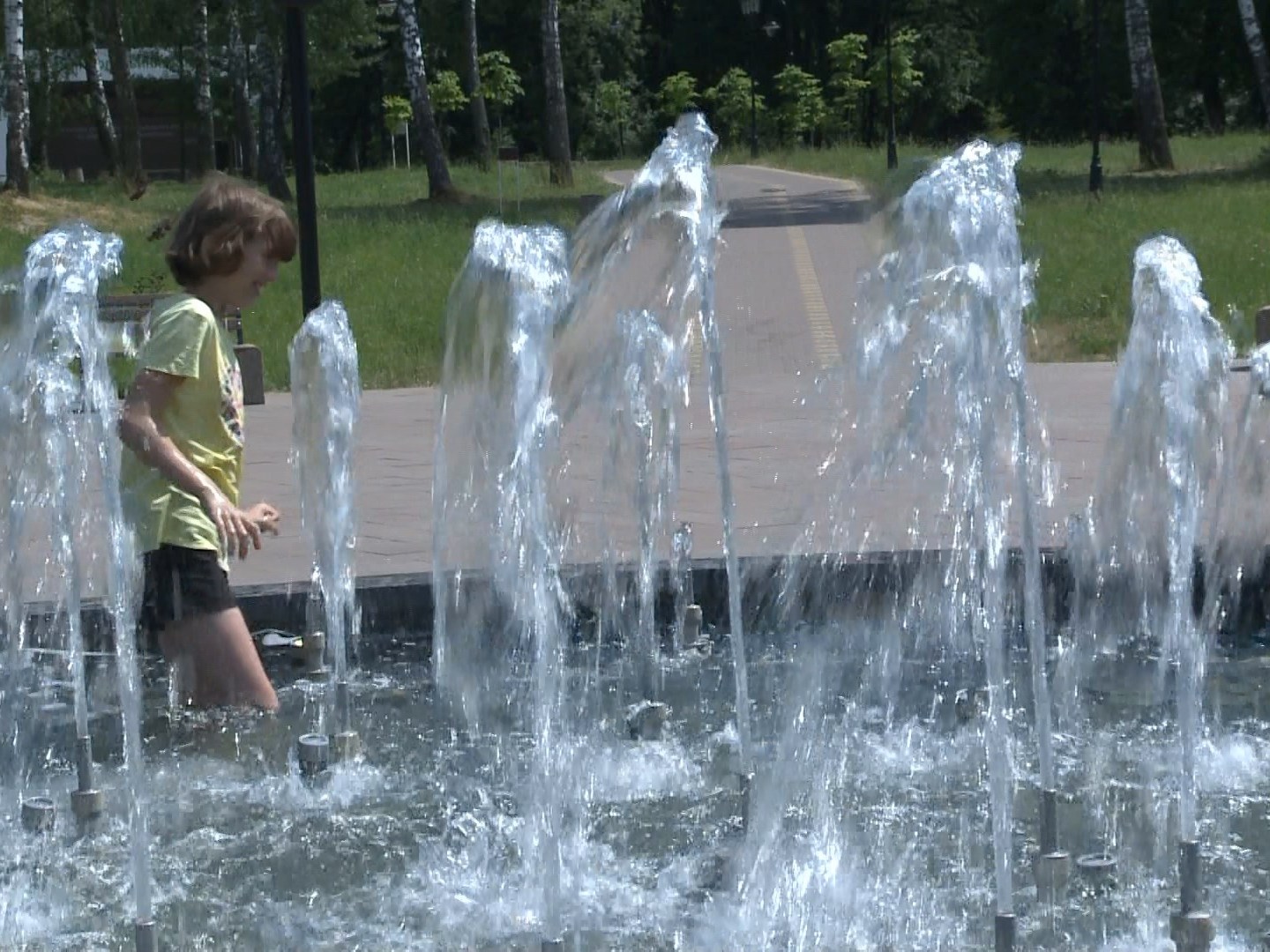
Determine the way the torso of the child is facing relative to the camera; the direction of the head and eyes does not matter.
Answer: to the viewer's right

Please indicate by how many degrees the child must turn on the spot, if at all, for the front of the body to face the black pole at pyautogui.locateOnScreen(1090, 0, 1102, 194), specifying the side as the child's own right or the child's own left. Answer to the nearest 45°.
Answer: approximately 45° to the child's own left
